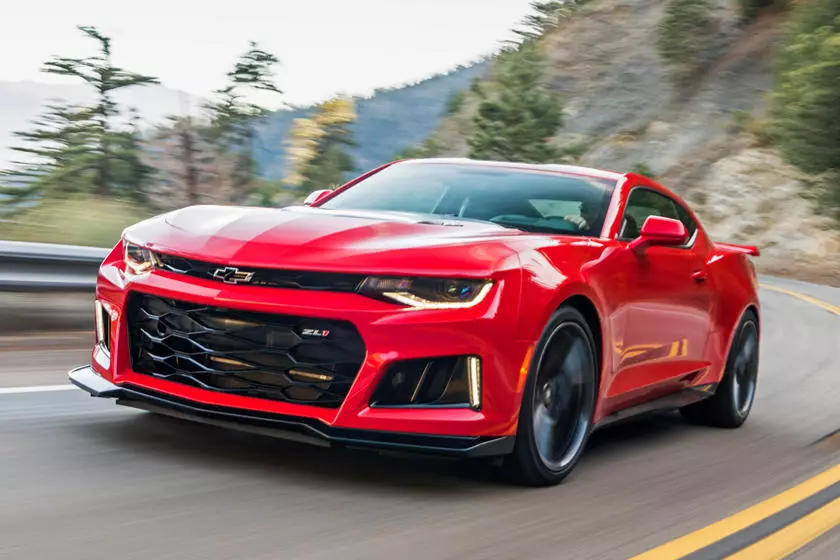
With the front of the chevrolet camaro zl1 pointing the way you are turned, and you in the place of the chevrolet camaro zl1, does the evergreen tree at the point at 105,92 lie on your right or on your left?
on your right

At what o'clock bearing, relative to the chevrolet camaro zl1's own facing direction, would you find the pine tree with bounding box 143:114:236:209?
The pine tree is roughly at 4 o'clock from the chevrolet camaro zl1.

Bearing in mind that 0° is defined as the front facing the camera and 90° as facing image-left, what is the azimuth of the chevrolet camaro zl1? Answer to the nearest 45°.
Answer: approximately 45°

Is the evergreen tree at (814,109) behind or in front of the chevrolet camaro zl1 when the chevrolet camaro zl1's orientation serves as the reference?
behind

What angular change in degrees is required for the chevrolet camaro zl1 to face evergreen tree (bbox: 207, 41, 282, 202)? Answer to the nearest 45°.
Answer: approximately 135° to its right
